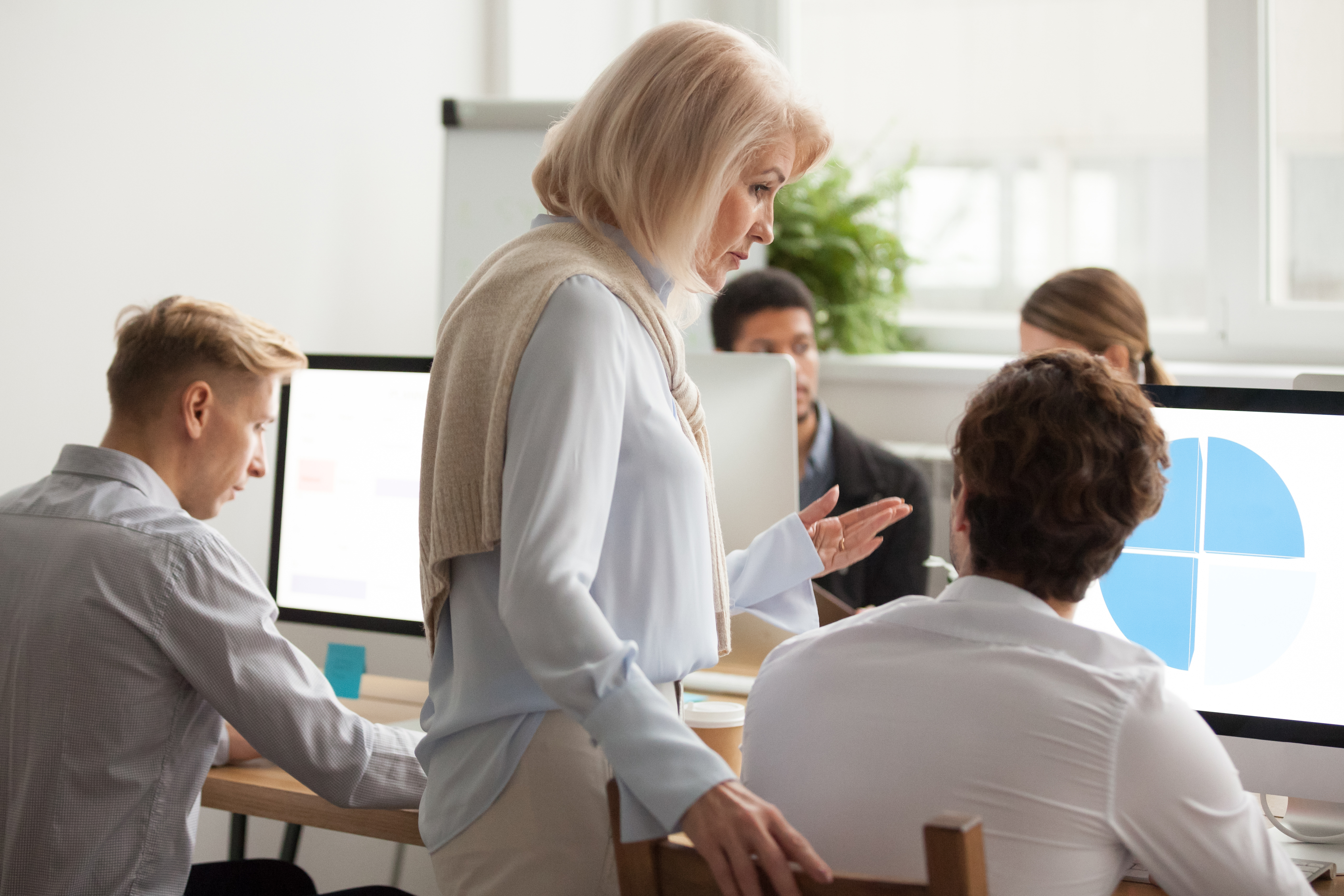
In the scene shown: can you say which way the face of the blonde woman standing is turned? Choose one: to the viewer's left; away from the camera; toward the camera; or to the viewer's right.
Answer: to the viewer's right

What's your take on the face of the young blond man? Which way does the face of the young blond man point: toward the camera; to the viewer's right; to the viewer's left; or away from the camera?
to the viewer's right

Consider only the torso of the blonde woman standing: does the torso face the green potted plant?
no

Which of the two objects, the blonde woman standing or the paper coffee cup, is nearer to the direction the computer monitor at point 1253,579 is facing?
the blonde woman standing

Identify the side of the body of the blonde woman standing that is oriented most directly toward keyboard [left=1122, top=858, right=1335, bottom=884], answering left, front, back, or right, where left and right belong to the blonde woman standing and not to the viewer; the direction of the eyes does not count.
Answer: front

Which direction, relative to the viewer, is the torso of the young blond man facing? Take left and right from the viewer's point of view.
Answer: facing away from the viewer and to the right of the viewer

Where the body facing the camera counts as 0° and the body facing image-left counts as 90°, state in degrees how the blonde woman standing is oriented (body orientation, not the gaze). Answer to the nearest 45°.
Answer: approximately 270°

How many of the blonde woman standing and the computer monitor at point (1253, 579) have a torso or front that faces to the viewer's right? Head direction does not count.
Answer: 1

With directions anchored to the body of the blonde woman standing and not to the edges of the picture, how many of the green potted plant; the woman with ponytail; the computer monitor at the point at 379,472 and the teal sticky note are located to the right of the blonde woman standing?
0

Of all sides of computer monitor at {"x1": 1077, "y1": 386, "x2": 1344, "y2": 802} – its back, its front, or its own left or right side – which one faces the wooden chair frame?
front

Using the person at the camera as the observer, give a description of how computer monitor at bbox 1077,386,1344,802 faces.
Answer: facing the viewer and to the left of the viewer
